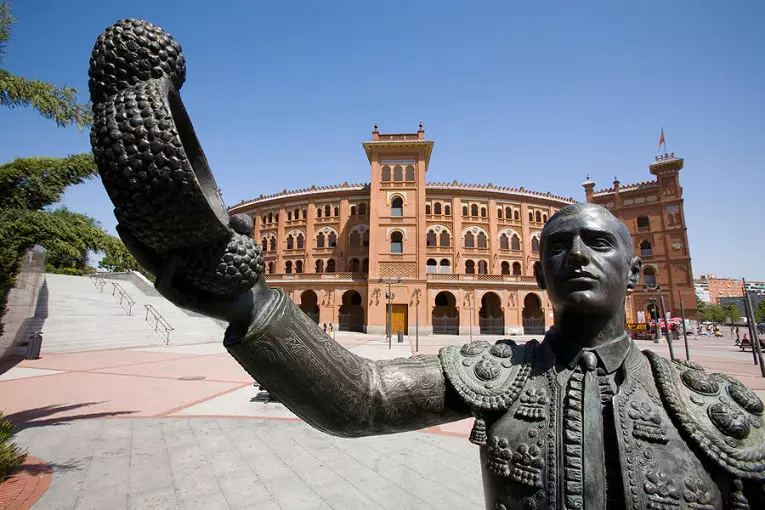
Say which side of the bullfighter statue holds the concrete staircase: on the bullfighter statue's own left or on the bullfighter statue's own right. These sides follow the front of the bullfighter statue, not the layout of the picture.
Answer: on the bullfighter statue's own right

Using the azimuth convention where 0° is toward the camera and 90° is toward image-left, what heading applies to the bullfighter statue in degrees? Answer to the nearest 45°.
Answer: approximately 0°

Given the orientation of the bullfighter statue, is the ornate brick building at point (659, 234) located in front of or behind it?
behind

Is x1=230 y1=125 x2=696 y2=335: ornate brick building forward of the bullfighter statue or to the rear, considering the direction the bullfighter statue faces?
to the rear

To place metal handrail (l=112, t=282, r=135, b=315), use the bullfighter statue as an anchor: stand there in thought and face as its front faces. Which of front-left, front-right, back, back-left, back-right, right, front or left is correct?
back-right

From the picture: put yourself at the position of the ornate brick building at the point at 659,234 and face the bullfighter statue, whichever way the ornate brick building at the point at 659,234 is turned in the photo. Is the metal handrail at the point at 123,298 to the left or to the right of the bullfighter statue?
right
